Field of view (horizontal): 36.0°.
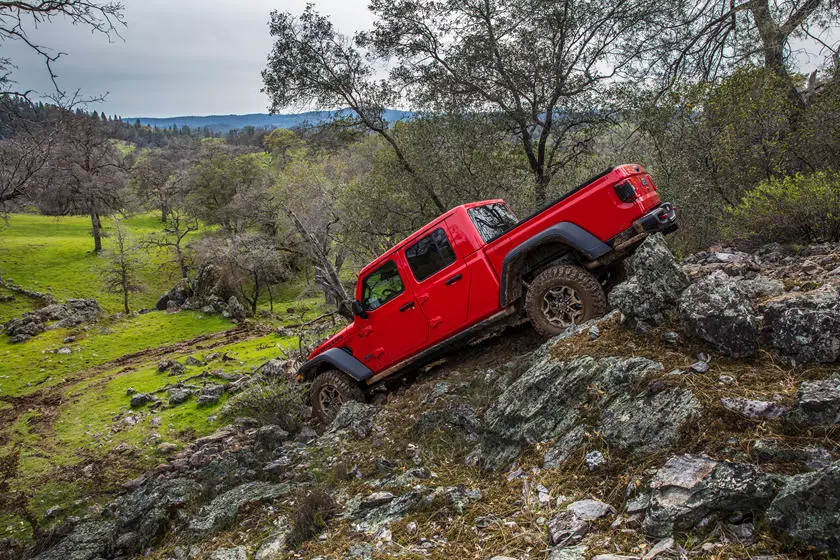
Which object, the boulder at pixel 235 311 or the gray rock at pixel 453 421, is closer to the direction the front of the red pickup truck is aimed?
the boulder

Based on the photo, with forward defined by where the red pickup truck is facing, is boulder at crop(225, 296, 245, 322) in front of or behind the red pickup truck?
in front

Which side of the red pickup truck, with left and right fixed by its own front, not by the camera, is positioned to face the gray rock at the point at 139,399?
front

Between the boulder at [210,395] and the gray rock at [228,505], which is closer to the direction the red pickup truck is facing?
the boulder

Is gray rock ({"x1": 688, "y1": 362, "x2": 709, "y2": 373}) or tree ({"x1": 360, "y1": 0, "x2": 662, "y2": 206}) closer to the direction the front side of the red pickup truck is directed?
the tree

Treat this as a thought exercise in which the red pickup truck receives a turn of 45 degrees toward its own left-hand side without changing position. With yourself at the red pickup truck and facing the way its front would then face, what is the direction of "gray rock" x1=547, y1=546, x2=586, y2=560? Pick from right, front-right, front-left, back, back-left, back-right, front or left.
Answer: left

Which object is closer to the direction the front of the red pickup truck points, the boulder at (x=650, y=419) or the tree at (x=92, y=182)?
the tree

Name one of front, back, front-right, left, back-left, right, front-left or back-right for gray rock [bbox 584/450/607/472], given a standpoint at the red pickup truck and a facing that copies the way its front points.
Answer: back-left

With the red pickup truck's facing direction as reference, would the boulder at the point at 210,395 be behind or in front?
in front

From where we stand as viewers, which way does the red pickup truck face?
facing away from the viewer and to the left of the viewer

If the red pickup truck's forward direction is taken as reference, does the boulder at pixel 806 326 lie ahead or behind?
behind
